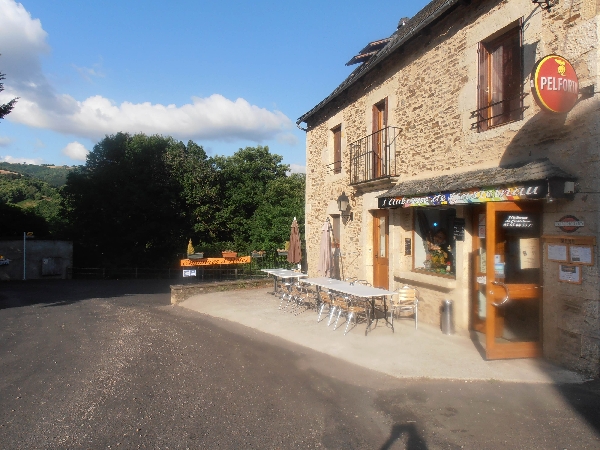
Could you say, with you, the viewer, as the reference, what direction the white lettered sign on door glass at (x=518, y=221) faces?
facing the viewer

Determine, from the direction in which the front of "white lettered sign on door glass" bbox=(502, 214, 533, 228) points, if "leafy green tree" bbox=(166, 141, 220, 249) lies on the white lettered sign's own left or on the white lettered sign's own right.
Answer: on the white lettered sign's own right

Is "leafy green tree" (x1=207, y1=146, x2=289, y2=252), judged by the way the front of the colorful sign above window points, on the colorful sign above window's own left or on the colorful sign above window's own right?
on the colorful sign above window's own right

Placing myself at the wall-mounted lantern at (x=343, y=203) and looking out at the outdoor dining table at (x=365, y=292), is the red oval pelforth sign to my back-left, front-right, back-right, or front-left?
front-left

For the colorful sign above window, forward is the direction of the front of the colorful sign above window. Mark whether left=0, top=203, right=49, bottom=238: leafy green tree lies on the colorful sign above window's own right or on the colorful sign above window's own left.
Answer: on the colorful sign above window's own right

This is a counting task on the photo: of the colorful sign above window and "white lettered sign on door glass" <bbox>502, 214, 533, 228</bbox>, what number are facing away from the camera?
0

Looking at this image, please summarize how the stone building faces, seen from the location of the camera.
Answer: facing the viewer and to the left of the viewer
